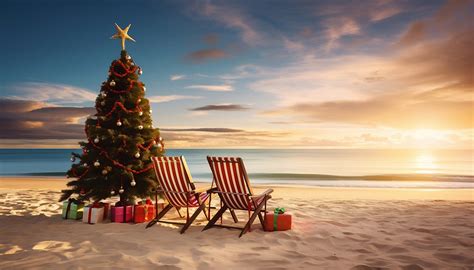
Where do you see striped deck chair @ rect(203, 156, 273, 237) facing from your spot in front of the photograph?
facing away from the viewer and to the right of the viewer

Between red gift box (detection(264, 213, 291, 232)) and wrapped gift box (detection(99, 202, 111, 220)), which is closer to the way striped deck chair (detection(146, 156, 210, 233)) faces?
the red gift box

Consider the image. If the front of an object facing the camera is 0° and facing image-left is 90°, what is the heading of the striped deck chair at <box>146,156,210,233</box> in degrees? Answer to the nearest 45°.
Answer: approximately 225°

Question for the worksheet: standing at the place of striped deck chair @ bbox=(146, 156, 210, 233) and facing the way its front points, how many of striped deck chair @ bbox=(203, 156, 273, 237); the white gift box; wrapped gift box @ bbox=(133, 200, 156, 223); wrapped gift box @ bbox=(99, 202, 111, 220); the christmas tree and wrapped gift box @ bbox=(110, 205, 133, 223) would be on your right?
1

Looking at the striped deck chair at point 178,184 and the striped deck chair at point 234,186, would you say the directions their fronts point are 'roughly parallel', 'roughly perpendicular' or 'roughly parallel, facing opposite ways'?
roughly parallel

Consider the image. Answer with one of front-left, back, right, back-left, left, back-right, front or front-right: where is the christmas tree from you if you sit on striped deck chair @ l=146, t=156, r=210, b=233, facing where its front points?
left

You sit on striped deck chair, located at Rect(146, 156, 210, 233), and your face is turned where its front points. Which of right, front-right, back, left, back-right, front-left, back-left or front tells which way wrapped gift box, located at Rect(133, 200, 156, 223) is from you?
left

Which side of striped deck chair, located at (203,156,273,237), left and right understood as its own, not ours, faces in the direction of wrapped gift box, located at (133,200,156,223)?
left

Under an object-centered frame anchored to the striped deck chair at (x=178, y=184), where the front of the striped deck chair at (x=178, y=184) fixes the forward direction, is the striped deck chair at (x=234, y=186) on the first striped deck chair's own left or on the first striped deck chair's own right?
on the first striped deck chair's own right

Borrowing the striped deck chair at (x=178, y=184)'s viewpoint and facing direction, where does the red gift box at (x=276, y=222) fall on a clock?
The red gift box is roughly at 2 o'clock from the striped deck chair.

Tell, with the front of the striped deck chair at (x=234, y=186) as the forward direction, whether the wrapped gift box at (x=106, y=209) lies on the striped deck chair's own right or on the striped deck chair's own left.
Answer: on the striped deck chair's own left

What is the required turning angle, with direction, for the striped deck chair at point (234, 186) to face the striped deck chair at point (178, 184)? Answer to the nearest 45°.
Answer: approximately 90° to its left

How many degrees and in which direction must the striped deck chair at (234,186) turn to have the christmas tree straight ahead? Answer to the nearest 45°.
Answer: approximately 90° to its left

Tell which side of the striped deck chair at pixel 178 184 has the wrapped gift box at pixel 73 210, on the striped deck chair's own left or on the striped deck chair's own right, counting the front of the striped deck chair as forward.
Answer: on the striped deck chair's own left

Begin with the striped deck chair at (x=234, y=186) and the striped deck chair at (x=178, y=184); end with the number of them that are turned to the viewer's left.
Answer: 0

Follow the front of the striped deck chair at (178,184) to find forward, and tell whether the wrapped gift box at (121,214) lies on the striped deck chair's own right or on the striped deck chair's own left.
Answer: on the striped deck chair's own left
